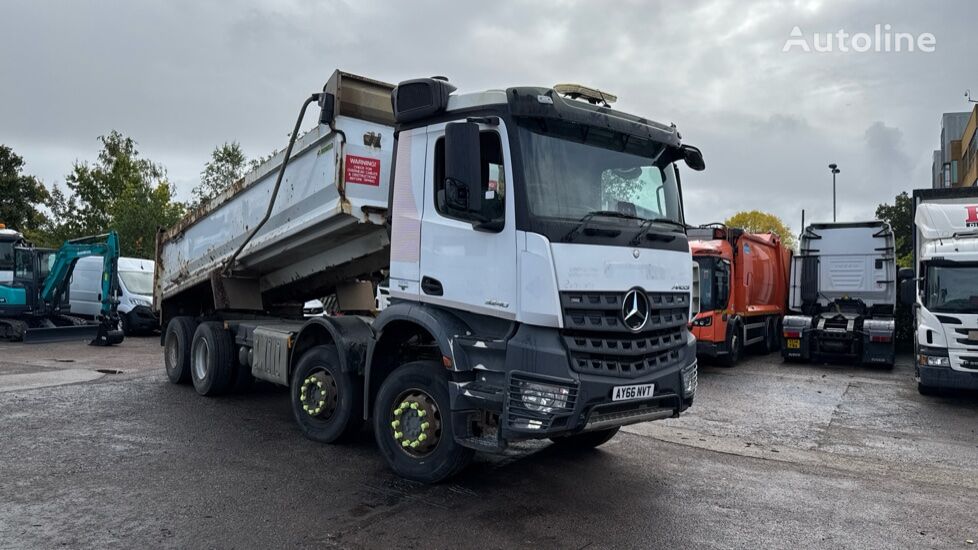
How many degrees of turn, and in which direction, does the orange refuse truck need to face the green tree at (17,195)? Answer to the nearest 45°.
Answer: approximately 45° to its right

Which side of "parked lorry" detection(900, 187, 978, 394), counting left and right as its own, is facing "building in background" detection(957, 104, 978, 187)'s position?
back

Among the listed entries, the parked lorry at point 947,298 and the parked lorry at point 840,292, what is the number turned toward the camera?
1

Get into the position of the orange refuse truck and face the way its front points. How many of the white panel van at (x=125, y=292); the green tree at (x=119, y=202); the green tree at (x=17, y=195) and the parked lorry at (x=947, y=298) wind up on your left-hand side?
1

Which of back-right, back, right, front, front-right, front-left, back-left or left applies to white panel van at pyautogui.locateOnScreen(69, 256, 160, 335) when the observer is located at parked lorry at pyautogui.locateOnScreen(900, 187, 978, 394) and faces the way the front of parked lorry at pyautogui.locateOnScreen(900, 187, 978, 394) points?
right

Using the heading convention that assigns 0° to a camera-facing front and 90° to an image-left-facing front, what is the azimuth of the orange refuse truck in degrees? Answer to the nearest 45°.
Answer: approximately 45°

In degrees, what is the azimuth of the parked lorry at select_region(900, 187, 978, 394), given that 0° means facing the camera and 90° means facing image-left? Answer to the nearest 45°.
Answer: approximately 0°

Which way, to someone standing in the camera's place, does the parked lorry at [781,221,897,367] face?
facing away from the viewer

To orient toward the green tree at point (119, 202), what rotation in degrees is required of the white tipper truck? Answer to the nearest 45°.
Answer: approximately 180°
